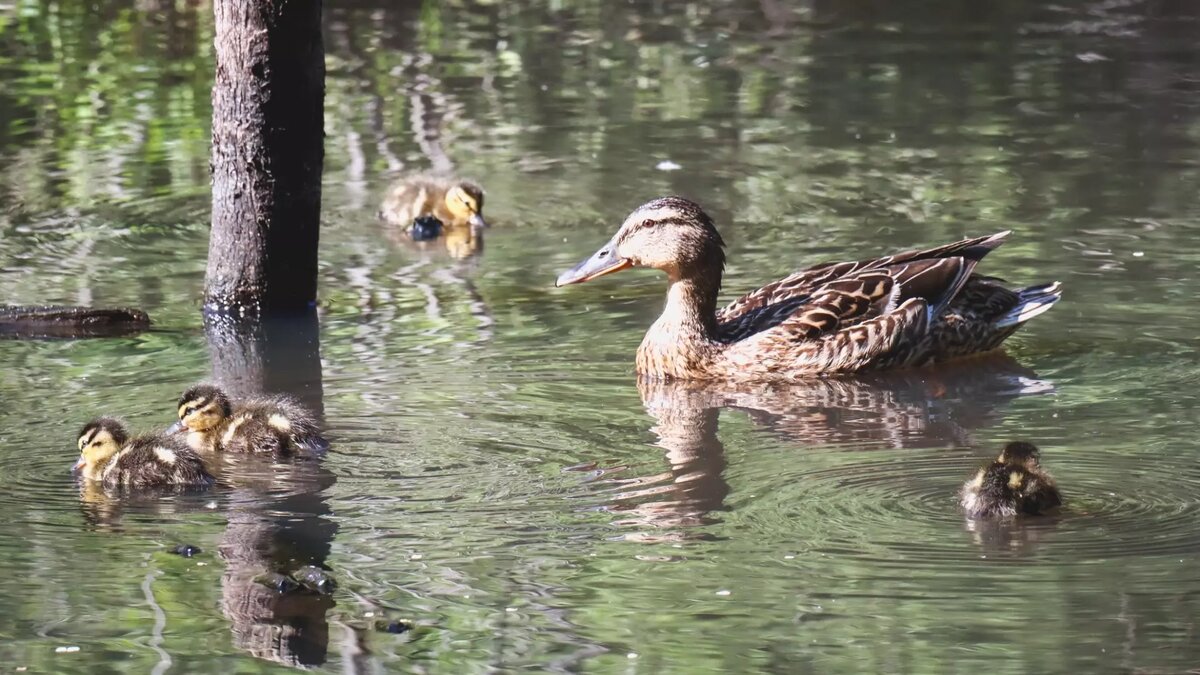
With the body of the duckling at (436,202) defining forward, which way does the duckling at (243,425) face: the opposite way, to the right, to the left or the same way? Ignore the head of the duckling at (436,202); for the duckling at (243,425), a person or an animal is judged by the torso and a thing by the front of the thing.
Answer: the opposite way

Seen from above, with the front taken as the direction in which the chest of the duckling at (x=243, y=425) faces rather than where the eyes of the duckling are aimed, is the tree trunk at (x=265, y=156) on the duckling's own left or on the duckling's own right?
on the duckling's own right

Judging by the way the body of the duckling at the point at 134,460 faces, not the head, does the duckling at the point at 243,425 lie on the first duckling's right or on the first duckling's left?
on the first duckling's right

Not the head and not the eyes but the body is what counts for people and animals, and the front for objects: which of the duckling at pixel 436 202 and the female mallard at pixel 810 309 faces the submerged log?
the female mallard

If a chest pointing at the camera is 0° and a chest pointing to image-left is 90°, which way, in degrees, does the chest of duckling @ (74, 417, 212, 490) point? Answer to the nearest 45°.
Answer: approximately 90°

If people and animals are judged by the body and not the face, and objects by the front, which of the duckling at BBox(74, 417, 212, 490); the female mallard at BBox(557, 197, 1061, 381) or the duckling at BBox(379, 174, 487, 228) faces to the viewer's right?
the duckling at BBox(379, 174, 487, 228)

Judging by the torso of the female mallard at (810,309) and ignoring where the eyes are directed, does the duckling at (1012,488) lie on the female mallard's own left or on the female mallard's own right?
on the female mallard's own left

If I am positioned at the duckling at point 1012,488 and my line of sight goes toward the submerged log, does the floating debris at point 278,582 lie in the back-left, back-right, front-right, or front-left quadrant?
front-left

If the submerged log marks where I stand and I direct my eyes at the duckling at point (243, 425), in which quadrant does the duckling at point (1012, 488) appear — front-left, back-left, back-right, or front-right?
front-left

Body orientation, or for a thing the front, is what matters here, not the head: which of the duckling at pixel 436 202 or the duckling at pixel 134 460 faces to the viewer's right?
the duckling at pixel 436 202

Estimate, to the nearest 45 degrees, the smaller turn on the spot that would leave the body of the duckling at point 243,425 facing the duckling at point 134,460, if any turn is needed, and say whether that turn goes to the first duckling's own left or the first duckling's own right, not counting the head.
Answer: approximately 45° to the first duckling's own left

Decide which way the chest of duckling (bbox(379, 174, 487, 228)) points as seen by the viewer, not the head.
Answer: to the viewer's right

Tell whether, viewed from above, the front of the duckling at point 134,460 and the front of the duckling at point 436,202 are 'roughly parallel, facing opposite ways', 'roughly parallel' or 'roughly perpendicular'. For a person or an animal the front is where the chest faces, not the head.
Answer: roughly parallel, facing opposite ways

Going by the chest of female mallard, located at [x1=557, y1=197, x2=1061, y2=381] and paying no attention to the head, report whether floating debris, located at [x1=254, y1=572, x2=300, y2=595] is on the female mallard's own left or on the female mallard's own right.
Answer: on the female mallard's own left

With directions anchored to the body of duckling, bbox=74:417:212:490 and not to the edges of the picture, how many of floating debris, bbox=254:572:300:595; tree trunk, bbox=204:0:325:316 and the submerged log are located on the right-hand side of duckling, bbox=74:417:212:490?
2

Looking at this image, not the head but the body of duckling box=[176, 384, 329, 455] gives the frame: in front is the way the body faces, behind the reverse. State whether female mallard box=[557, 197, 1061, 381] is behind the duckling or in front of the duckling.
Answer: behind

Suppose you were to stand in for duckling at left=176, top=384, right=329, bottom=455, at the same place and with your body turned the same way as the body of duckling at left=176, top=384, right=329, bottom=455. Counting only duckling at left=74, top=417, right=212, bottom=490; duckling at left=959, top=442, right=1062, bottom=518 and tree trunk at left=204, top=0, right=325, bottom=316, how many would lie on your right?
1

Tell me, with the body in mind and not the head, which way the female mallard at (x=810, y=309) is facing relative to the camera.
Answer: to the viewer's left

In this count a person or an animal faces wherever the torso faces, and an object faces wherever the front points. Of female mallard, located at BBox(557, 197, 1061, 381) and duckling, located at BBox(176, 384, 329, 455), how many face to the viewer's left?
2
